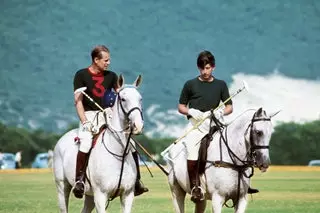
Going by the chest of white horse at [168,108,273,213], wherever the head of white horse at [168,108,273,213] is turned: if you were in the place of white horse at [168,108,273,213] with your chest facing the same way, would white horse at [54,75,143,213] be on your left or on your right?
on your right

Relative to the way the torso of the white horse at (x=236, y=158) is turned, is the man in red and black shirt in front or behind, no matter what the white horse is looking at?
behind

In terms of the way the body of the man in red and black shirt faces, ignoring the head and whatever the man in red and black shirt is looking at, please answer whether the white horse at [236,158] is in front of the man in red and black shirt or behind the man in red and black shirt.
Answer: in front

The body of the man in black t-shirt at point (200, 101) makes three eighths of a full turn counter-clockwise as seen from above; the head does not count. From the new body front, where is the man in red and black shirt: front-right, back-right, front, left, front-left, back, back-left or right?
back-left

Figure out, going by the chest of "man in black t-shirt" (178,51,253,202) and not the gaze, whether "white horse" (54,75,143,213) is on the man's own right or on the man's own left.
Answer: on the man's own right
